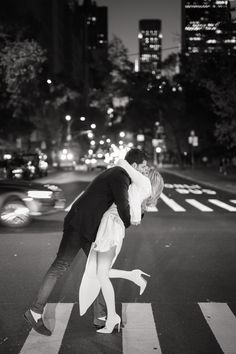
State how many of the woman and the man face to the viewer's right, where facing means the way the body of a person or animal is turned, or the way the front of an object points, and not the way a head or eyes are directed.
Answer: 1

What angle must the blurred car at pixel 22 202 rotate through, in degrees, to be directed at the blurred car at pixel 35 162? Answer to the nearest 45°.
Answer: approximately 135° to its left

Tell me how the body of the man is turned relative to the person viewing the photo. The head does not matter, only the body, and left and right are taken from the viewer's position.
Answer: facing to the right of the viewer

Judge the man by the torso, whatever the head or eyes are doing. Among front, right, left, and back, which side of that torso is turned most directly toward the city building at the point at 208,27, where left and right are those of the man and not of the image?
left

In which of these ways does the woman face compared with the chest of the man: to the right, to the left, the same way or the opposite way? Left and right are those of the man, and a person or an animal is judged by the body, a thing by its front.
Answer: the opposite way

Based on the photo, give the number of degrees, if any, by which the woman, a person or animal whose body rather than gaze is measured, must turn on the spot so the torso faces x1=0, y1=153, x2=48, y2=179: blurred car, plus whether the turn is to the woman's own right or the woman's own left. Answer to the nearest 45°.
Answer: approximately 90° to the woman's own right

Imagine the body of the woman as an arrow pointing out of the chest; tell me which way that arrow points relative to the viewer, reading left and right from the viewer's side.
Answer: facing to the left of the viewer

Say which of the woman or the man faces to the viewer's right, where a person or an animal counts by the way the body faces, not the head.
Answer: the man

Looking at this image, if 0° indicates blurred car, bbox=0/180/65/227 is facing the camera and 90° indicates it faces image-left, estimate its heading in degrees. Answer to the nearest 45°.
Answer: approximately 315°

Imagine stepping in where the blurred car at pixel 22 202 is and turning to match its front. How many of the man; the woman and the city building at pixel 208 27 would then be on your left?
1

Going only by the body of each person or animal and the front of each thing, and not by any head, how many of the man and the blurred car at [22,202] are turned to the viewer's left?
0

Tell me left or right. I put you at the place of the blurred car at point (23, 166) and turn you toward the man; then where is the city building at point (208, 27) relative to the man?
left
